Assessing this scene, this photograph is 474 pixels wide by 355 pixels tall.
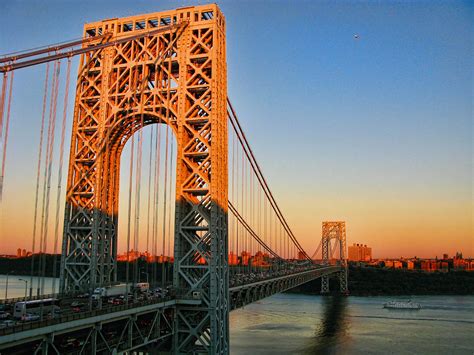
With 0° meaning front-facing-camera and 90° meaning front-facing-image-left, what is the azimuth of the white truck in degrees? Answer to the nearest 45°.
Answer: approximately 45°
